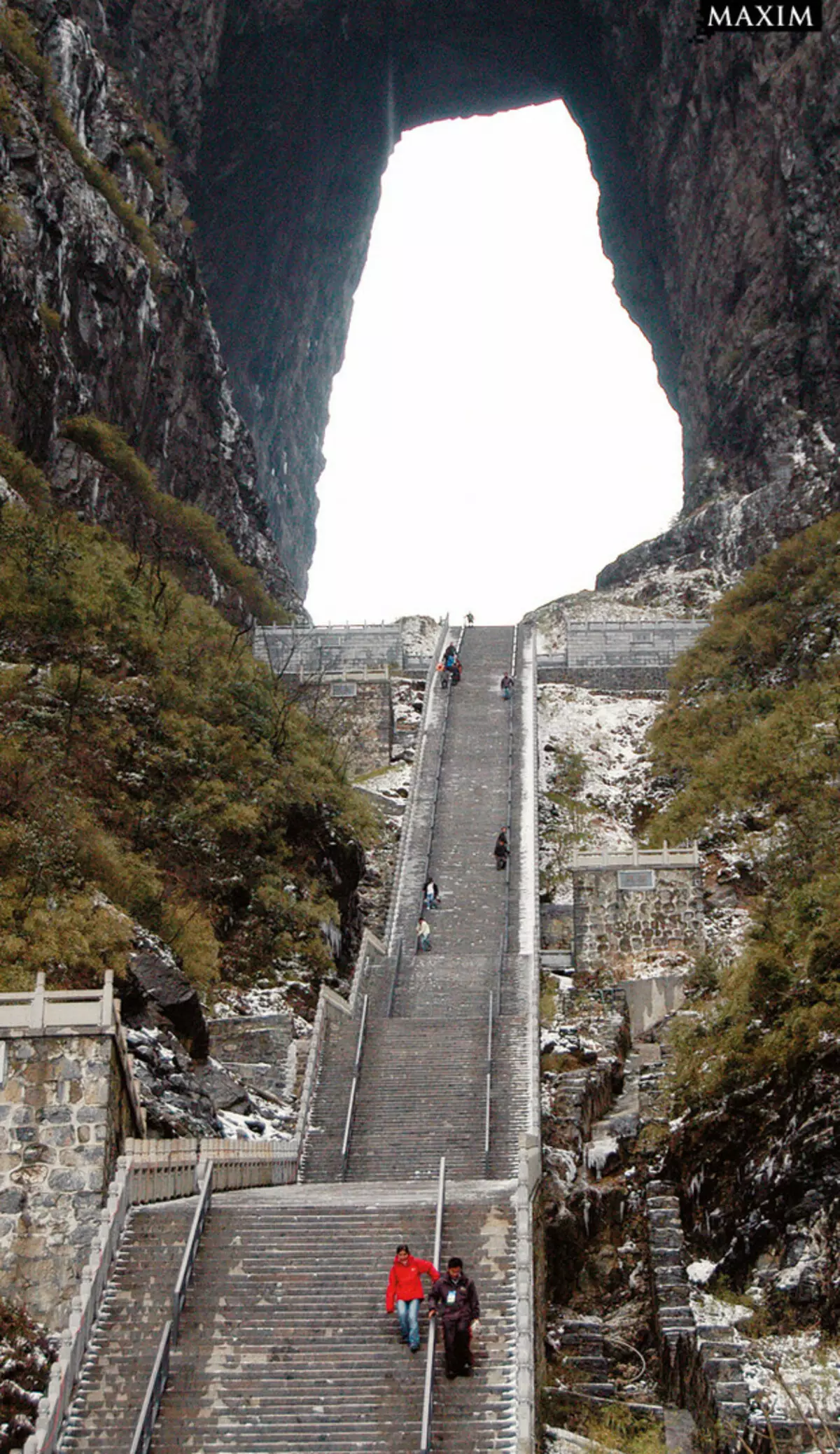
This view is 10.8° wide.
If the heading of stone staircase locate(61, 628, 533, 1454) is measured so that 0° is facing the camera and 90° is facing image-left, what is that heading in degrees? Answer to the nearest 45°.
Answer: approximately 0°

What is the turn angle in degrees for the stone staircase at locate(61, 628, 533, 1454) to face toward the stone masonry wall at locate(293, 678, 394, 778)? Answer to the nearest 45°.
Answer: approximately 180°
